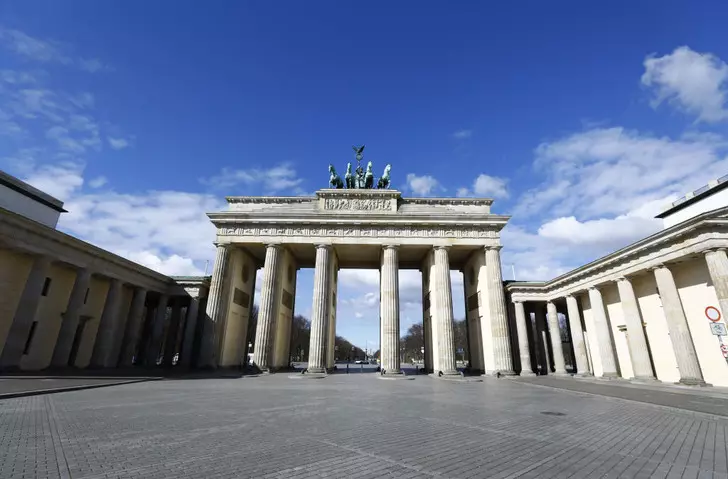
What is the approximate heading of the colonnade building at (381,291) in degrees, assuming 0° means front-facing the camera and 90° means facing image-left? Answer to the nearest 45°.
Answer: approximately 0°

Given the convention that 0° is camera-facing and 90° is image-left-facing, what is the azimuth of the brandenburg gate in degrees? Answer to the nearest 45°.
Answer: approximately 0°
